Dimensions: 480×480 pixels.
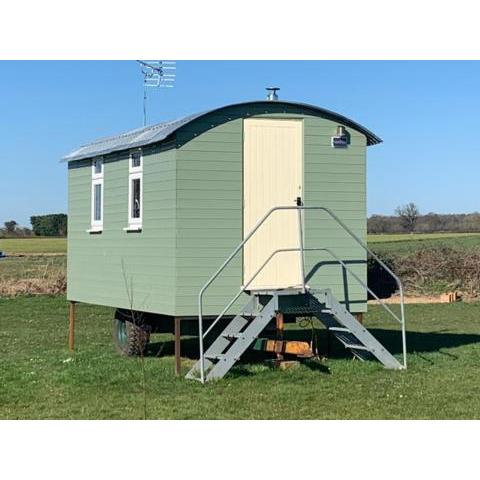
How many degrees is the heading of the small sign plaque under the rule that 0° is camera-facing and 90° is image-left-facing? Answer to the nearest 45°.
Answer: approximately 0°
